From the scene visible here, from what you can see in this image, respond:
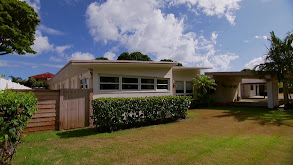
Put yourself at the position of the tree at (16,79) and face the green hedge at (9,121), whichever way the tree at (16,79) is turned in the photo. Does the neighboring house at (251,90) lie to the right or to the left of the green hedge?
left

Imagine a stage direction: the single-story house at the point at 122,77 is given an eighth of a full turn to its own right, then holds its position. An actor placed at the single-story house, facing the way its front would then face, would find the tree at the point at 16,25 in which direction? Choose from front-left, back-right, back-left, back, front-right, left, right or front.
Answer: right

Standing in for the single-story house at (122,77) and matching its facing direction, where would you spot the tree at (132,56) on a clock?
The tree is roughly at 6 o'clock from the single-story house.

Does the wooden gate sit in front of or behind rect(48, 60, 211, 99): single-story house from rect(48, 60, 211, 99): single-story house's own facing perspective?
in front

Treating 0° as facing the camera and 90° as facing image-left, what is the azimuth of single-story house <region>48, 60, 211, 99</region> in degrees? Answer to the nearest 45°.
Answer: approximately 0°

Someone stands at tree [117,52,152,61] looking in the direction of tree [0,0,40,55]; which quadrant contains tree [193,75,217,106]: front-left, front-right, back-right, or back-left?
front-left

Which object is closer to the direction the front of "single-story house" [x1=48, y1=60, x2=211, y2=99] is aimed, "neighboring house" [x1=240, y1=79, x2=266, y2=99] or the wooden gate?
the wooden gate

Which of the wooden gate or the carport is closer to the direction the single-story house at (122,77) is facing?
the wooden gate

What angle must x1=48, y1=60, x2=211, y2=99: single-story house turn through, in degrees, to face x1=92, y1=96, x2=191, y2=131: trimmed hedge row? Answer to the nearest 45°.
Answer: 0° — it already faces it

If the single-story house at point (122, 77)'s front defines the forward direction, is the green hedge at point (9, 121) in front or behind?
in front

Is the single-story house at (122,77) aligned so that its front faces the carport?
no
